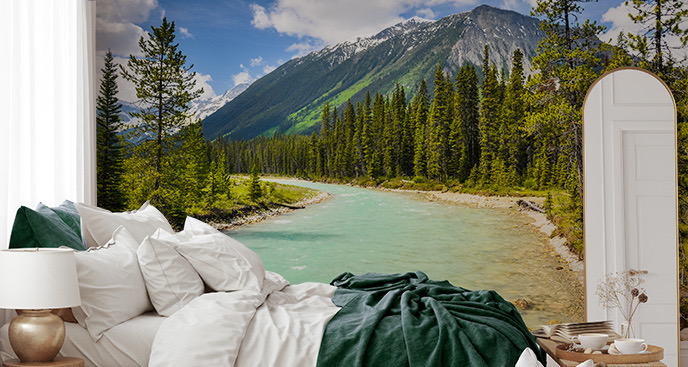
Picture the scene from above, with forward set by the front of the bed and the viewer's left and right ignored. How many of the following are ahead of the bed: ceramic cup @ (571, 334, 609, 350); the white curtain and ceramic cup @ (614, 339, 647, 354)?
2

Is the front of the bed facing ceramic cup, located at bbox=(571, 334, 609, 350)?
yes

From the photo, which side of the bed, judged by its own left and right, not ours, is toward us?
right

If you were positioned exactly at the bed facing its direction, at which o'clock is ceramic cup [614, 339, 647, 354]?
The ceramic cup is roughly at 12 o'clock from the bed.

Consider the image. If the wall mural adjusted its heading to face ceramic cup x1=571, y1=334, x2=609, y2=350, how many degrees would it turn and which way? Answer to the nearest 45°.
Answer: approximately 45° to its left

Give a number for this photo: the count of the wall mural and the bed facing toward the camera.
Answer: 1

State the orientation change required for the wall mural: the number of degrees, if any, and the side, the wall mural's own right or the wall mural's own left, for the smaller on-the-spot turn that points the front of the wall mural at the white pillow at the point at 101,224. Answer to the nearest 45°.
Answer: approximately 45° to the wall mural's own right

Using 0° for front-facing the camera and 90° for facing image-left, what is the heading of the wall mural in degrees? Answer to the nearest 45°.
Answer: approximately 0°

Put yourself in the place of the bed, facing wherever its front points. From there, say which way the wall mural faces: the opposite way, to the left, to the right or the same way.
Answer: to the right
